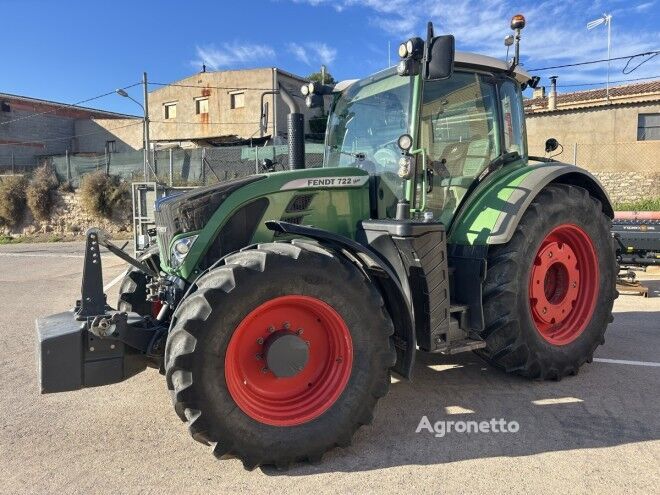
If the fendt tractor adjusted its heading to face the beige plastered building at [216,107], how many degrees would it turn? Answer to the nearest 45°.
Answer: approximately 135° to its right

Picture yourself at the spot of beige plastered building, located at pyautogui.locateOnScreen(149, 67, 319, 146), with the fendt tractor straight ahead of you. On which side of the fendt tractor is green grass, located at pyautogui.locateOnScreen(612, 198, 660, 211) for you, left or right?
left

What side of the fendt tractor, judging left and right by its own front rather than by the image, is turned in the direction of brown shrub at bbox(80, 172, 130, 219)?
right

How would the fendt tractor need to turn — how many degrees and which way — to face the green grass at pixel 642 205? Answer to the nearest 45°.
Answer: approximately 180°

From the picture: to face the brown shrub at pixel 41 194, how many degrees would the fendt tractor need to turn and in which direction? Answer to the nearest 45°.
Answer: approximately 90° to its right

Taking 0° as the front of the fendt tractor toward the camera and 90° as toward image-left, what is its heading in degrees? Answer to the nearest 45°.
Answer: approximately 45°

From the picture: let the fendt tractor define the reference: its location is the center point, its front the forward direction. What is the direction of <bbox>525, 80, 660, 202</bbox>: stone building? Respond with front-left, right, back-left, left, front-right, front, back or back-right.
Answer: back
